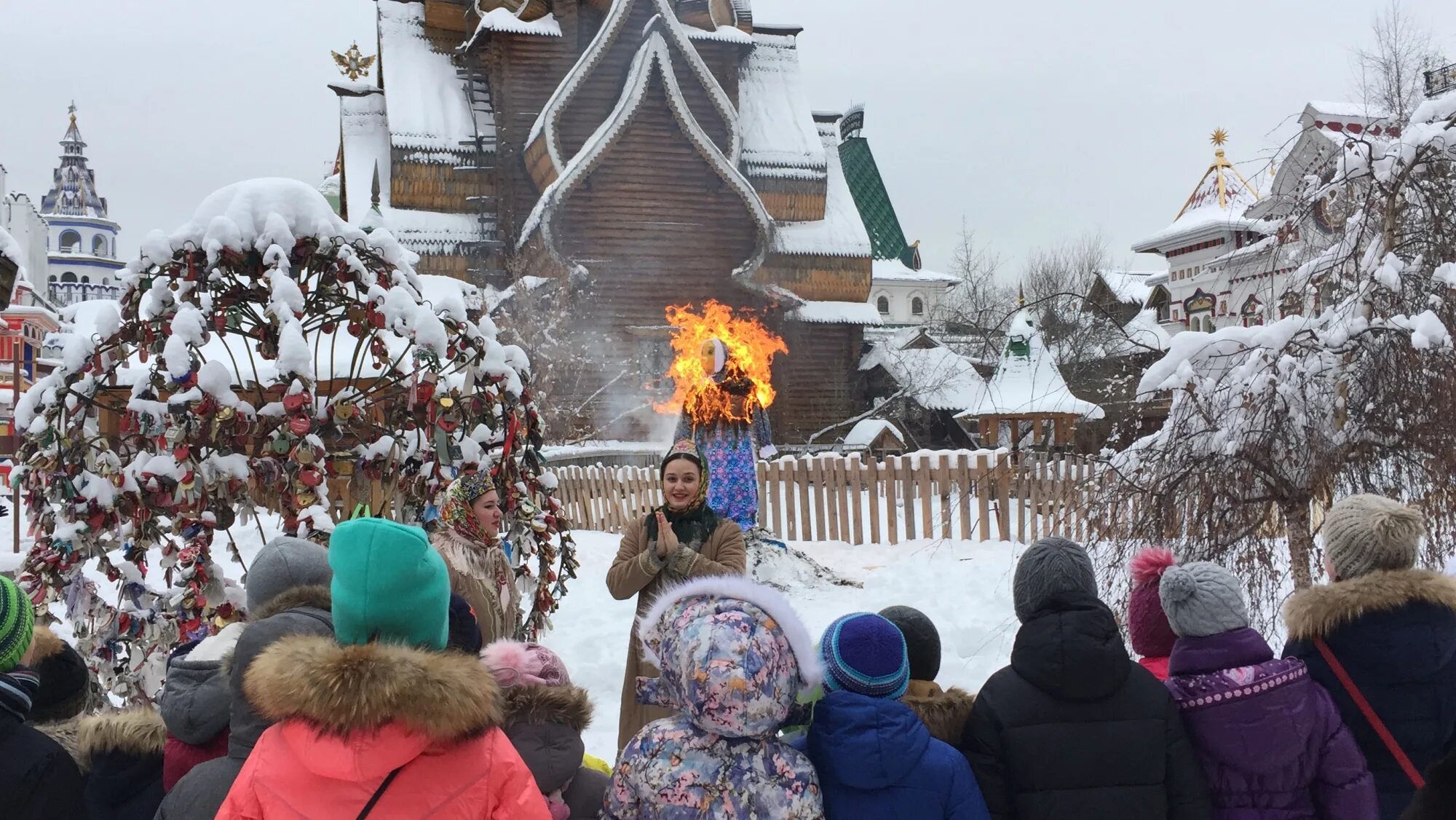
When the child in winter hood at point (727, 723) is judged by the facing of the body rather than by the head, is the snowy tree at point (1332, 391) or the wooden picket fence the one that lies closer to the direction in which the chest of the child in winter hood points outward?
the wooden picket fence

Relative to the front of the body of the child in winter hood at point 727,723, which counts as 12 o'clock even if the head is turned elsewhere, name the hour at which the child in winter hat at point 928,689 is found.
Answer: the child in winter hat at point 928,689 is roughly at 2 o'clock from the child in winter hood at point 727,723.

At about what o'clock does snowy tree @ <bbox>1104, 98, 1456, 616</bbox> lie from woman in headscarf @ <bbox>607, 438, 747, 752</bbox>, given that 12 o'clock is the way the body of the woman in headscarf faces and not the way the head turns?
The snowy tree is roughly at 9 o'clock from the woman in headscarf.

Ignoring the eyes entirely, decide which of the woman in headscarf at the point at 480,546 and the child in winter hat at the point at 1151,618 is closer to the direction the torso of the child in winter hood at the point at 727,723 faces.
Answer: the woman in headscarf

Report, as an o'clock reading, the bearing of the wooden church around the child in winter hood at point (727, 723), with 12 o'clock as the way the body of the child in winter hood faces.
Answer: The wooden church is roughly at 12 o'clock from the child in winter hood.

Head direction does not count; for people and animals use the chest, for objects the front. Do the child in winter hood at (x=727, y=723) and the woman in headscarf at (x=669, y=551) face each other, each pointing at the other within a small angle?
yes

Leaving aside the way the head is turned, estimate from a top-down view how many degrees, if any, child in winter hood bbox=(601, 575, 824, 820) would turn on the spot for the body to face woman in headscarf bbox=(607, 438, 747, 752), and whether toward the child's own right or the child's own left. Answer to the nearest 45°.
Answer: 0° — they already face them

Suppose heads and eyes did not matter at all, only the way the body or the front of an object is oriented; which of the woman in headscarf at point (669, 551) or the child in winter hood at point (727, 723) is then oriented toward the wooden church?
the child in winter hood

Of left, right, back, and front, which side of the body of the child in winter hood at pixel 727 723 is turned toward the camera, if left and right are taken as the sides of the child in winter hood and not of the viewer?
back

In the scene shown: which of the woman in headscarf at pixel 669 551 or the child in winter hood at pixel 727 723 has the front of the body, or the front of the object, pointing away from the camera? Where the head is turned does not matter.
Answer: the child in winter hood

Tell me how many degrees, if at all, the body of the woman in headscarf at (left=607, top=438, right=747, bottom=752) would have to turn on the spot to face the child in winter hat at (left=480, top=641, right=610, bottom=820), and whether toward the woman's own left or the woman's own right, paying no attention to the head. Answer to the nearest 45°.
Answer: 0° — they already face them

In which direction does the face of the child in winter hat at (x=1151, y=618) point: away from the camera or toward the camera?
away from the camera

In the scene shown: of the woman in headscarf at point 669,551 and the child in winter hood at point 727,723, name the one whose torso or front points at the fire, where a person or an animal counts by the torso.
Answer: the child in winter hood

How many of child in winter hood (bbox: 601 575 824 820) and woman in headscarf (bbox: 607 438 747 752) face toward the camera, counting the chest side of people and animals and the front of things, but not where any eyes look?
1

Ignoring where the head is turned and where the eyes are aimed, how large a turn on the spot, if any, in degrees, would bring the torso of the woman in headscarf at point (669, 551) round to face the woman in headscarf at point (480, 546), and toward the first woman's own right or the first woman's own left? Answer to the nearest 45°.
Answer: approximately 90° to the first woman's own right

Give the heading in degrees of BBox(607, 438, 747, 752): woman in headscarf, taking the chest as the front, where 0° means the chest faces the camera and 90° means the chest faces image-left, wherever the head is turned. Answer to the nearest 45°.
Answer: approximately 0°

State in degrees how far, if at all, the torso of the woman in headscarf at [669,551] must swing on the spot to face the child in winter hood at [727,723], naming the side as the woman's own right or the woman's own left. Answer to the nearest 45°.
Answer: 0° — they already face them

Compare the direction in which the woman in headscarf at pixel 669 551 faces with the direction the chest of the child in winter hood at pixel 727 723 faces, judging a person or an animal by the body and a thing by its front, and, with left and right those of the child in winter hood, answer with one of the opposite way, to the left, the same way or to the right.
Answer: the opposite way

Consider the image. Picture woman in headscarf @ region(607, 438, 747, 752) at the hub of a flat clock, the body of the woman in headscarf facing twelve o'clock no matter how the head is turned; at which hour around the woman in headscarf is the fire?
The fire is roughly at 6 o'clock from the woman in headscarf.
